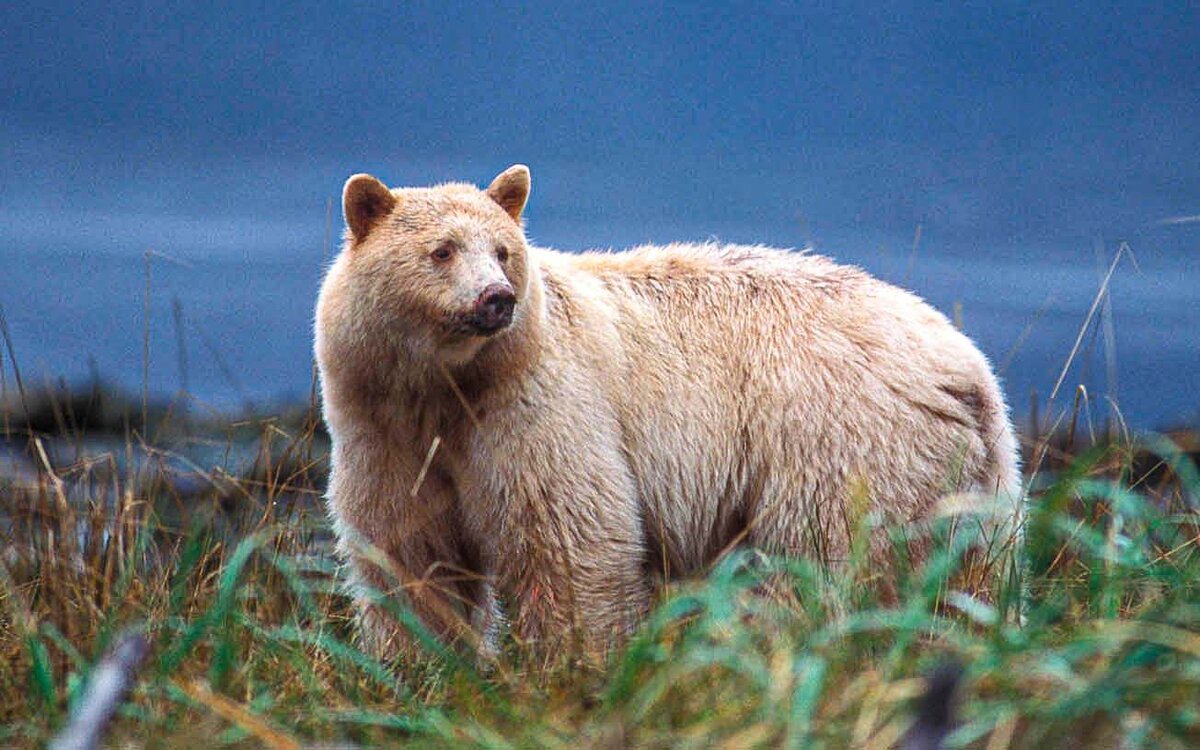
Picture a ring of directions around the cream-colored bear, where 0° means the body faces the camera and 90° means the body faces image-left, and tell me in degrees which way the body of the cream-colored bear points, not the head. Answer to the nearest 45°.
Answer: approximately 45°
